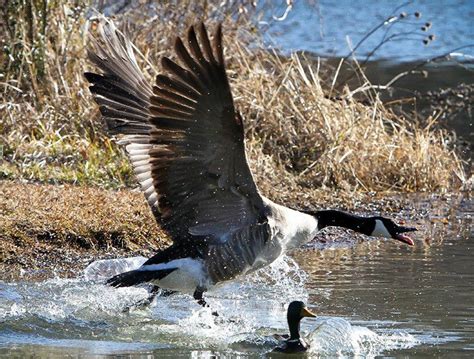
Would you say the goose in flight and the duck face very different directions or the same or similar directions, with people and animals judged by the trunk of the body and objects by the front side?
same or similar directions

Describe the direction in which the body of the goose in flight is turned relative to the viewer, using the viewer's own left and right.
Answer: facing to the right of the viewer

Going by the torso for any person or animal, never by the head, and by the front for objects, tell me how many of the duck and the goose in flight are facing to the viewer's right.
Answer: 2

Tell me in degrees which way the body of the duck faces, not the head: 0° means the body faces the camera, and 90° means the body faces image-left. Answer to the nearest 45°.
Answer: approximately 270°
